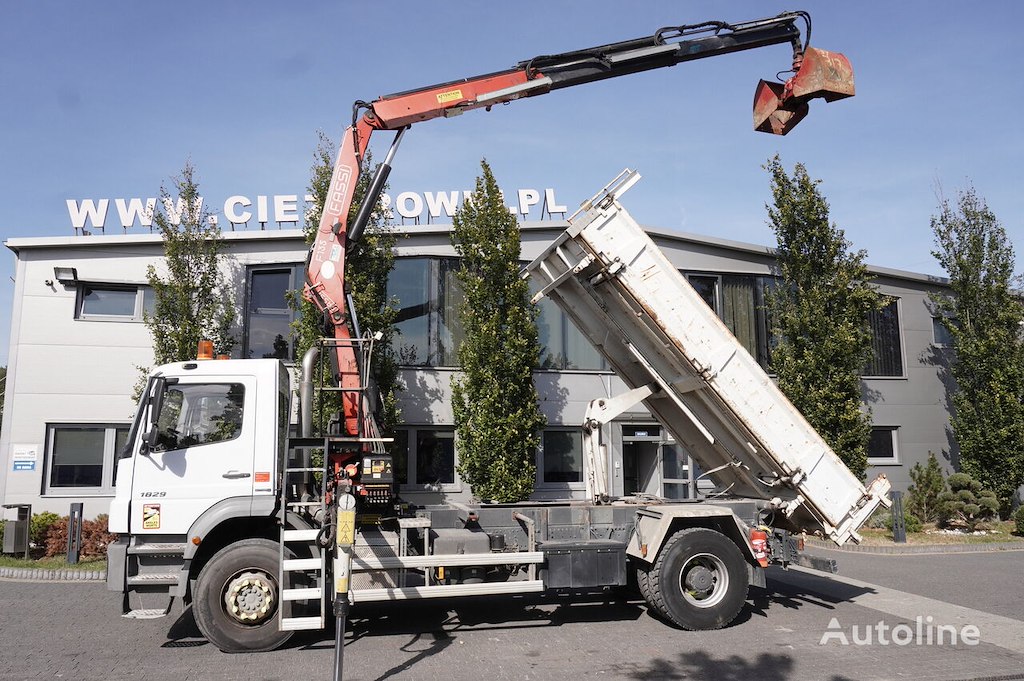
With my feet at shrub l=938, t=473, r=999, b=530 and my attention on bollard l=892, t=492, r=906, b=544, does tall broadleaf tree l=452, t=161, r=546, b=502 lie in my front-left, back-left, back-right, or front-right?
front-right

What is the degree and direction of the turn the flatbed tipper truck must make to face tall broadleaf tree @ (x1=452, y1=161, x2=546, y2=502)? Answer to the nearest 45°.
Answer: approximately 90° to its right

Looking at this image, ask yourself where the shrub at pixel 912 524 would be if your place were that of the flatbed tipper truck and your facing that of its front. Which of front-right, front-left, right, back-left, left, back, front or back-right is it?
back-right

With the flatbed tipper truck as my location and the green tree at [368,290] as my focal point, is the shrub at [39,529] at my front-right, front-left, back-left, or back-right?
front-left

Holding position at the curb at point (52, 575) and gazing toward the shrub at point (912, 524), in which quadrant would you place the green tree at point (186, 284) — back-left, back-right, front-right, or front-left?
front-left

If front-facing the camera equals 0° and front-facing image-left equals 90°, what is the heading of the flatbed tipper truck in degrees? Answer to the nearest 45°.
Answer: approximately 90°

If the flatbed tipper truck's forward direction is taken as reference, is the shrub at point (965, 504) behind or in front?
behind

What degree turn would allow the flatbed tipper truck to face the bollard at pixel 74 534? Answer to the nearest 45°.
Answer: approximately 45° to its right

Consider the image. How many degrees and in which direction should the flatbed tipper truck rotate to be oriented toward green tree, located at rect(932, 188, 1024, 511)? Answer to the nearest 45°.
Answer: approximately 135° to its right

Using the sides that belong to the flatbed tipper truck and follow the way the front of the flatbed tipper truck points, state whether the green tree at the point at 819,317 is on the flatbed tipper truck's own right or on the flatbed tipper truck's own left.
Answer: on the flatbed tipper truck's own right

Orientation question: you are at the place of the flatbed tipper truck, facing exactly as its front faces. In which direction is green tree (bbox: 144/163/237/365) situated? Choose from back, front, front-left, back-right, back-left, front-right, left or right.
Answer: front-right

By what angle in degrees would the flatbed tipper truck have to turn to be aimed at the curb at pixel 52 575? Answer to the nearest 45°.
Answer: approximately 45° to its right

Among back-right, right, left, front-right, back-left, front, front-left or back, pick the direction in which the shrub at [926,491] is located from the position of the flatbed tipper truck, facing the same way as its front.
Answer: back-right

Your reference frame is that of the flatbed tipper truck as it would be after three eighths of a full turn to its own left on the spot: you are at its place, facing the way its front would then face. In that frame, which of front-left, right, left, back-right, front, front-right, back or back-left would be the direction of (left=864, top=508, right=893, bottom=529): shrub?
left
